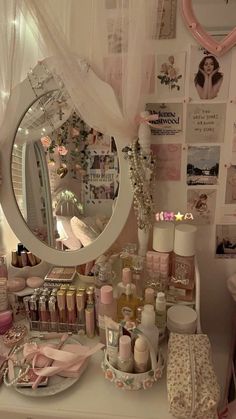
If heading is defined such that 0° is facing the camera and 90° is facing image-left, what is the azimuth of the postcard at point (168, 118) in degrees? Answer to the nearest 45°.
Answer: approximately 0°

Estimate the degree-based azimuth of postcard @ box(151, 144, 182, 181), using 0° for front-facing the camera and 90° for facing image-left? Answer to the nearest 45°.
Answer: approximately 0°

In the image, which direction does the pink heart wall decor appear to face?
toward the camera
